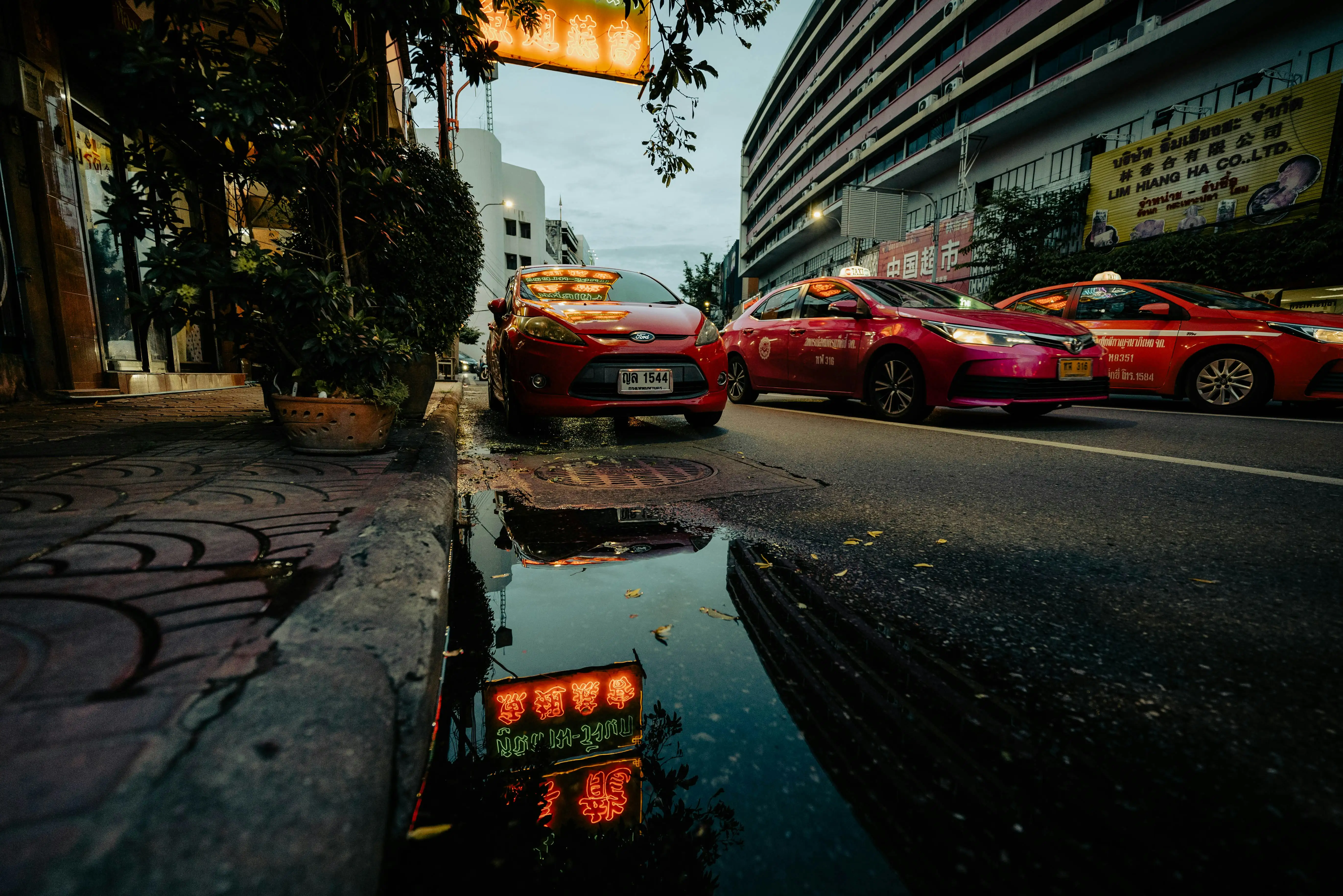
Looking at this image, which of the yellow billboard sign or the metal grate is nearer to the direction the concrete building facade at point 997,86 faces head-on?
the metal grate

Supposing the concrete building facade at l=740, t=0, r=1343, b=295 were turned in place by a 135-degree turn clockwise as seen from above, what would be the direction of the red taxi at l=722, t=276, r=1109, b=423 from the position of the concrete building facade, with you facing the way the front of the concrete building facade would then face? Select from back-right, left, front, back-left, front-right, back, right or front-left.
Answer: back

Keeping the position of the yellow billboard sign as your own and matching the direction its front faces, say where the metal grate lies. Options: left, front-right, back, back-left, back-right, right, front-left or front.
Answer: front-left

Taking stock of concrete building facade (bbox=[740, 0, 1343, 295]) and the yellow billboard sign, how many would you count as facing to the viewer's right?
0

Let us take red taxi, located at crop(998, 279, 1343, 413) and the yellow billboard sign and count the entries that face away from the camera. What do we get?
0

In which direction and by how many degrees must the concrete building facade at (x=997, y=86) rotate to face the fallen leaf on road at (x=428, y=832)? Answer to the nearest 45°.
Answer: approximately 45° to its left

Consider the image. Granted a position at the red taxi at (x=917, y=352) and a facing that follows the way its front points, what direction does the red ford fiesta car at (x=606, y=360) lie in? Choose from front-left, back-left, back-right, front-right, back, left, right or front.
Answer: right

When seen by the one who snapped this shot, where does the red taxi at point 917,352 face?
facing the viewer and to the right of the viewer

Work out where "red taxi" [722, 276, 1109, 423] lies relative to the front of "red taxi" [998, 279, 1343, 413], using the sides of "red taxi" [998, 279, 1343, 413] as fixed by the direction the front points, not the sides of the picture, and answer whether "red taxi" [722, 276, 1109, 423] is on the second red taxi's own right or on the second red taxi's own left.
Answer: on the second red taxi's own right

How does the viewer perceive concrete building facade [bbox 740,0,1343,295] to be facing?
facing the viewer and to the left of the viewer
